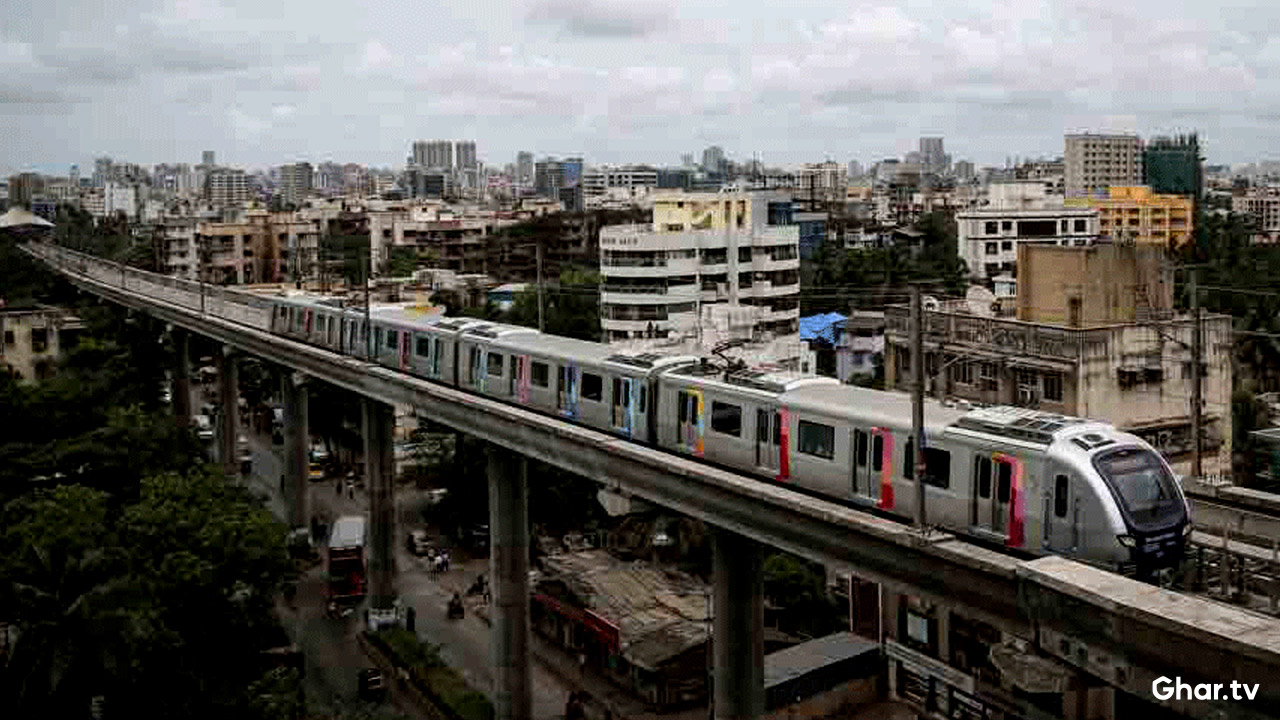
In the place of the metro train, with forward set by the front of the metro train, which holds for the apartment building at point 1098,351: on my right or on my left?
on my left

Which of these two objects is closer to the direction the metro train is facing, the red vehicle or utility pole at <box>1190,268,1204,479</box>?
the utility pole

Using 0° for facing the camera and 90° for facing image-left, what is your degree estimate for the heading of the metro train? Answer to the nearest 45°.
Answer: approximately 315°

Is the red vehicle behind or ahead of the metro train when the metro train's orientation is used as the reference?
behind

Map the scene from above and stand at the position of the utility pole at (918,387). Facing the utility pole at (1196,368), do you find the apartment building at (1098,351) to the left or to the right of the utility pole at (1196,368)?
left

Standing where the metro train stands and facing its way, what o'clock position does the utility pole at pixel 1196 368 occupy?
The utility pole is roughly at 10 o'clock from the metro train.
